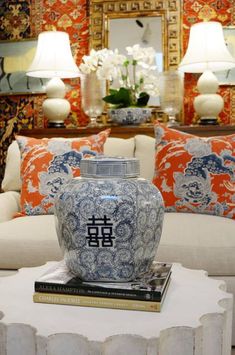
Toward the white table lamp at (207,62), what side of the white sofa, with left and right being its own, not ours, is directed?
back

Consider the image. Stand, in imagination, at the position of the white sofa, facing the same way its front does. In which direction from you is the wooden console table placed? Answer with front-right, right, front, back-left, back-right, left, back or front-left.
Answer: back

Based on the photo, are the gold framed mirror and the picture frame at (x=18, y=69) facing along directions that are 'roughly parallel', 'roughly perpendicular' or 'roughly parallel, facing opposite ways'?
roughly parallel

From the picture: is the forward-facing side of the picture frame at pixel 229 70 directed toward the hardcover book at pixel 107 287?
yes

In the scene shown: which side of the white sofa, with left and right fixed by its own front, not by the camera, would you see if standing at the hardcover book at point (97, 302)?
front

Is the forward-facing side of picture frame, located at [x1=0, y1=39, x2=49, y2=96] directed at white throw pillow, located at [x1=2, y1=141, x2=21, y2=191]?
yes

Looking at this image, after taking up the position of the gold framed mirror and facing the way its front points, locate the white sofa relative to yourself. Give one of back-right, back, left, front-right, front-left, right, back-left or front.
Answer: front

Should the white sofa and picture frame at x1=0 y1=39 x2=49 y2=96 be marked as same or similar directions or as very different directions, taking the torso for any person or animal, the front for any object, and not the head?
same or similar directions

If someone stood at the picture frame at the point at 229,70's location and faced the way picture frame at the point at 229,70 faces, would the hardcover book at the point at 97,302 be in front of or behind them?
in front

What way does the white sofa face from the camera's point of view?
toward the camera

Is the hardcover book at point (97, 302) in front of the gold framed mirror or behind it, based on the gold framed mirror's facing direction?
in front

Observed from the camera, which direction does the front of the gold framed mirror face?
facing the viewer
